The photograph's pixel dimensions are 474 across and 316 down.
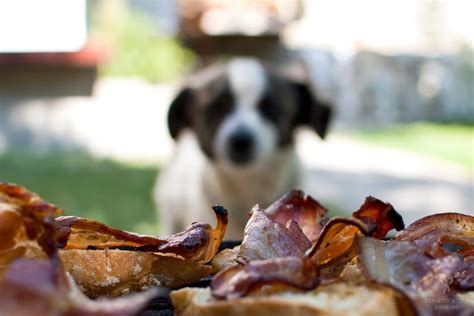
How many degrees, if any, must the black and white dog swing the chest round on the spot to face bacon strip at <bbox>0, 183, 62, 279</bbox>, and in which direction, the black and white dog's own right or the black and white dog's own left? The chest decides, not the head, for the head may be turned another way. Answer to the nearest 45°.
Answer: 0° — it already faces it

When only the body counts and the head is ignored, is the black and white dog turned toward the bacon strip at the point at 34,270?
yes

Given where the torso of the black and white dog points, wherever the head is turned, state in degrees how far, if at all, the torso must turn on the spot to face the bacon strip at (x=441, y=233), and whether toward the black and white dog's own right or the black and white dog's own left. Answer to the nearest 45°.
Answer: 0° — it already faces it

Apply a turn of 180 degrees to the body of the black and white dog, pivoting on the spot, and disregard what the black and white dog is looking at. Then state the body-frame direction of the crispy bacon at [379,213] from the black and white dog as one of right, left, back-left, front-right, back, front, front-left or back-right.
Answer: back

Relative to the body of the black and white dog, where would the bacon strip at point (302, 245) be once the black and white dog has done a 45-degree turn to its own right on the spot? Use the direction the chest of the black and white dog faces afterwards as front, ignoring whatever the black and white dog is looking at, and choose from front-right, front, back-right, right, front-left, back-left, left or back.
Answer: front-left

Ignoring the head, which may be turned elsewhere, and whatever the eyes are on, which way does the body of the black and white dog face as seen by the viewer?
toward the camera

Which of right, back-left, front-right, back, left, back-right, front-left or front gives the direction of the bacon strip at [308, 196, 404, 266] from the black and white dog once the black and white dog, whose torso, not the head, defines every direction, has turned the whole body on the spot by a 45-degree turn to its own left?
front-right

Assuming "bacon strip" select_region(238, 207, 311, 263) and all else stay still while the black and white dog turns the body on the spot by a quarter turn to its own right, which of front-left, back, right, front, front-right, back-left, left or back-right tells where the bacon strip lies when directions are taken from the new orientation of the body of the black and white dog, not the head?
left

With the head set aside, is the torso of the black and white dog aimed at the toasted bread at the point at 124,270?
yes

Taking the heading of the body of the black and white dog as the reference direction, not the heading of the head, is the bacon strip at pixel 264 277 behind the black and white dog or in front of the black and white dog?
in front
